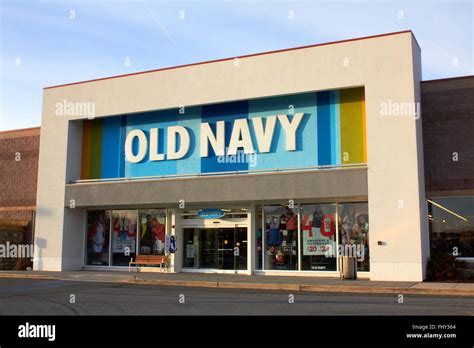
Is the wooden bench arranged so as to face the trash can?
no

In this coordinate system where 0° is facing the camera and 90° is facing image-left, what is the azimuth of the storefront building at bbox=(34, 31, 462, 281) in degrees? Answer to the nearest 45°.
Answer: approximately 45°

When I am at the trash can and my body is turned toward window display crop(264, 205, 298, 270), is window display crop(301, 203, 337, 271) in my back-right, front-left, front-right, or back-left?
front-right

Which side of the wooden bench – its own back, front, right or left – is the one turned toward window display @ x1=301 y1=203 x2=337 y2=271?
left

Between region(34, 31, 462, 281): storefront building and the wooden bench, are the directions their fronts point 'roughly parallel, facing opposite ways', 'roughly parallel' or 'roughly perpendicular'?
roughly parallel

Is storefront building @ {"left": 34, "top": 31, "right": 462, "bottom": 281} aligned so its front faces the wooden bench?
no

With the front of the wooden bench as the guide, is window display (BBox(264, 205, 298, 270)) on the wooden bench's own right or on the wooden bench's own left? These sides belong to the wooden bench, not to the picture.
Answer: on the wooden bench's own left

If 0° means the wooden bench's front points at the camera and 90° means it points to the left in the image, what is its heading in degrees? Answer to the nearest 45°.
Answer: approximately 45°

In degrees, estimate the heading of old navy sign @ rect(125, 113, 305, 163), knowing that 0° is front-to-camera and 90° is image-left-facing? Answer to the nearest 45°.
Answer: approximately 45°

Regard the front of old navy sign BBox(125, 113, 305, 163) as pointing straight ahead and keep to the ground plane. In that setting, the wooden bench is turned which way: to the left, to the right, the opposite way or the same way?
the same way

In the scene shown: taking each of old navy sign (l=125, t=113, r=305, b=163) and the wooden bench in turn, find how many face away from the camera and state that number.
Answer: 0
